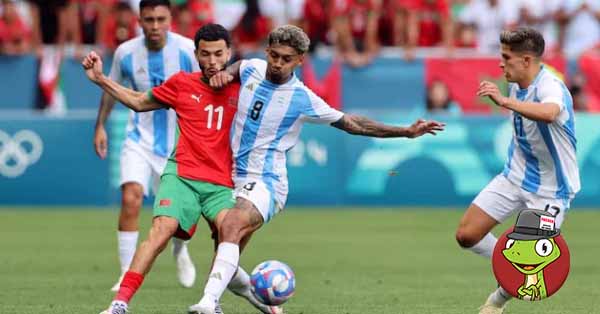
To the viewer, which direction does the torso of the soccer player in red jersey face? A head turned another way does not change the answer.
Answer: toward the camera

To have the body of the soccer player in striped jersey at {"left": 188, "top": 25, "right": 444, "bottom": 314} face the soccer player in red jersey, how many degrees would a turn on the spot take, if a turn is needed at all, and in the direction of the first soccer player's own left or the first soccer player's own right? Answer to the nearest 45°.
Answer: approximately 45° to the first soccer player's own right

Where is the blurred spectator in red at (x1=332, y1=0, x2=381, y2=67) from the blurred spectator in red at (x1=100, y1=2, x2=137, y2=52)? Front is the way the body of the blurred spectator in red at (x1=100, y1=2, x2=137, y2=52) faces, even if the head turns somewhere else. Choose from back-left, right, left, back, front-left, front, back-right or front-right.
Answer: left

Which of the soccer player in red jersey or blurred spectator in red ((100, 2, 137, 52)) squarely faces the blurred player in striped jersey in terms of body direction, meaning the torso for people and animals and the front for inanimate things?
the blurred spectator in red

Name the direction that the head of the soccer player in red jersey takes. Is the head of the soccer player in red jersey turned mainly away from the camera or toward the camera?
toward the camera

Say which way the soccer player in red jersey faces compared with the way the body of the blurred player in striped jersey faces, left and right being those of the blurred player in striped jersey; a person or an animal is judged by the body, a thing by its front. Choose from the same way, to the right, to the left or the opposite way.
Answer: the same way

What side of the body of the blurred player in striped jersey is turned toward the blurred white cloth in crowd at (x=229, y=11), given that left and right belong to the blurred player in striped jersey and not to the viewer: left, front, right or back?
back

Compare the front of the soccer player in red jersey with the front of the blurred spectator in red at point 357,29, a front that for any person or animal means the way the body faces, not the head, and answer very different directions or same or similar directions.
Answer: same or similar directions

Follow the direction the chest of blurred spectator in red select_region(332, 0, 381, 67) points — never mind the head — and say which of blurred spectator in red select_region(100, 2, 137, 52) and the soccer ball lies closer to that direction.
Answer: the soccer ball

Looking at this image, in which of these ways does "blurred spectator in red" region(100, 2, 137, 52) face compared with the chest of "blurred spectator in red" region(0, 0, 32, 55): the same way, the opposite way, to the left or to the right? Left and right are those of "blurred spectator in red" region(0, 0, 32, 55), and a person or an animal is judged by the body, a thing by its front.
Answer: the same way

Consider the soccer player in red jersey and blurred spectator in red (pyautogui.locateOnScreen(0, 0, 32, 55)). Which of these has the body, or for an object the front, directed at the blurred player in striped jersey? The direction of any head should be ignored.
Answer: the blurred spectator in red

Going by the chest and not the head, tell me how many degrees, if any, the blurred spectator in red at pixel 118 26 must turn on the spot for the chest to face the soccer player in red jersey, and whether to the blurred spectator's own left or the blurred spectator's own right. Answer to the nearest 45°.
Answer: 0° — they already face them

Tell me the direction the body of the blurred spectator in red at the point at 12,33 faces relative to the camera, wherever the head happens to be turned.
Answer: toward the camera

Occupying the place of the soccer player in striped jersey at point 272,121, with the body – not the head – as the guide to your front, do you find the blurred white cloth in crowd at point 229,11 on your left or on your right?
on your right

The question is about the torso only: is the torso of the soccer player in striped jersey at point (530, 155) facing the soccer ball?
yes

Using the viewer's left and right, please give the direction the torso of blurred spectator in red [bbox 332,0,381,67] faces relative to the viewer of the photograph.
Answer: facing the viewer
